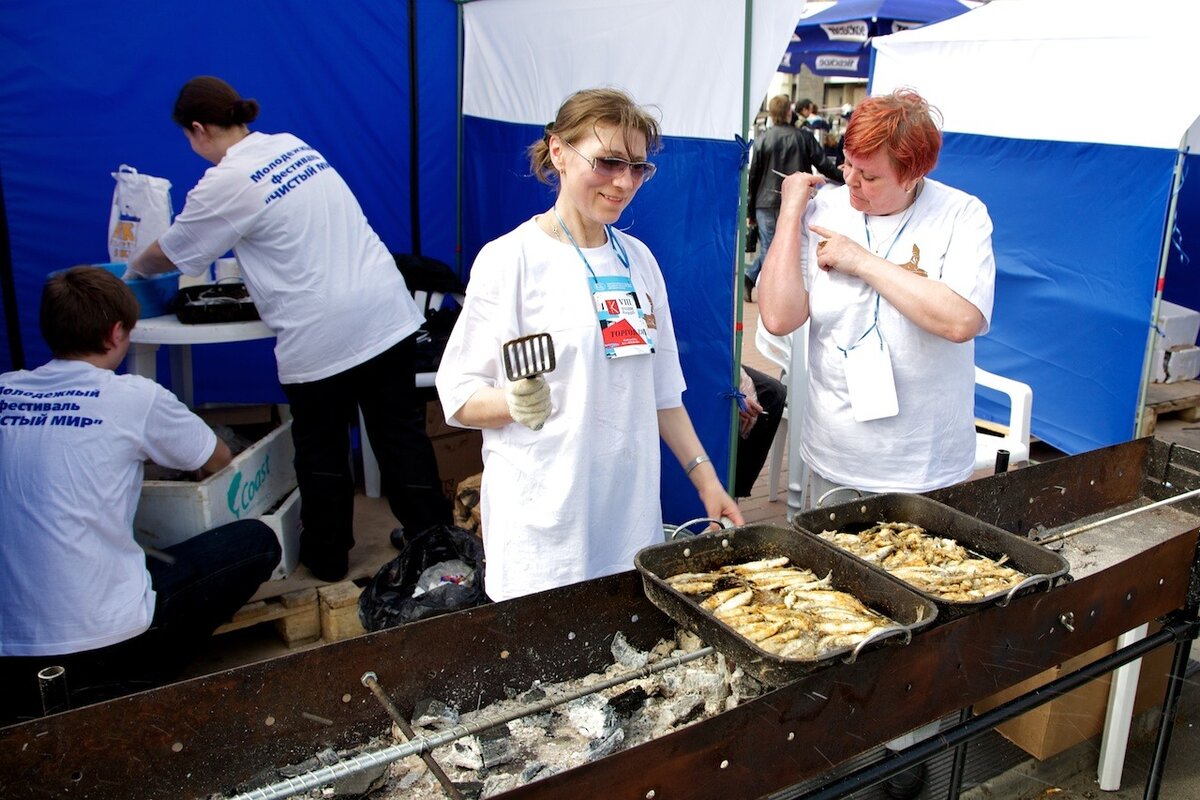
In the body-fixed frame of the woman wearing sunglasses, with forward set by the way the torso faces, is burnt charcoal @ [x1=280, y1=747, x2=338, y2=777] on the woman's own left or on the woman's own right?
on the woman's own right

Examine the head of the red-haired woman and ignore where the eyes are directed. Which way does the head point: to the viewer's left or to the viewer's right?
to the viewer's left

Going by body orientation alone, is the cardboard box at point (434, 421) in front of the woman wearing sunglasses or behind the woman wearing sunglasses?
behind

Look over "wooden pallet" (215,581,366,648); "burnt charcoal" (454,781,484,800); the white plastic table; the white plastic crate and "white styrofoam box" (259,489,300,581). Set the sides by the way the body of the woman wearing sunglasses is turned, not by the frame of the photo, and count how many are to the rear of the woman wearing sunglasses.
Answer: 4

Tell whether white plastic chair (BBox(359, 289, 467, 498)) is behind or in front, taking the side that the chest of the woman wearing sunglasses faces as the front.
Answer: behind

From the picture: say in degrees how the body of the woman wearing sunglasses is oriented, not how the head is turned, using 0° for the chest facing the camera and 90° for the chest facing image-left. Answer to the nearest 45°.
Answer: approximately 315°

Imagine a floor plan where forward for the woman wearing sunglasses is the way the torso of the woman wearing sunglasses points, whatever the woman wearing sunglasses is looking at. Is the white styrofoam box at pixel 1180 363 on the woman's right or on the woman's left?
on the woman's left

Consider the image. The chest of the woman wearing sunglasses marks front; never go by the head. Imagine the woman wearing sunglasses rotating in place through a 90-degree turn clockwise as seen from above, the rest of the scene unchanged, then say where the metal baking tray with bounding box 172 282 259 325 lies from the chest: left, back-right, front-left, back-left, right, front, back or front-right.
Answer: right

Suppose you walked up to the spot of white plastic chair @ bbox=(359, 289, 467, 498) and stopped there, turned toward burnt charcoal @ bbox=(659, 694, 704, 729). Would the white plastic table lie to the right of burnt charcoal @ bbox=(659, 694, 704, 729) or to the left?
right
